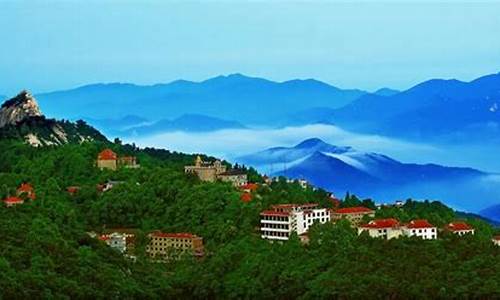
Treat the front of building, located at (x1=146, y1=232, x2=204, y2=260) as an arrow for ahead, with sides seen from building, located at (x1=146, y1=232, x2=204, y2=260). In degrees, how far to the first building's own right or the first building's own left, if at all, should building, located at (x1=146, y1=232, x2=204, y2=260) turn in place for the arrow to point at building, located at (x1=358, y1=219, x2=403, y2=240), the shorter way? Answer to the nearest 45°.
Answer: approximately 90° to the first building's own left

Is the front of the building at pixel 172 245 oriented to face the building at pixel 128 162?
no

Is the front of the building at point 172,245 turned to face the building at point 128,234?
no

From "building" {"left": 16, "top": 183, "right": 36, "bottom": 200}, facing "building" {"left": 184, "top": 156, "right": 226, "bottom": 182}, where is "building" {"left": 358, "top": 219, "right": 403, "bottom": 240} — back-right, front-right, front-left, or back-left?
front-right

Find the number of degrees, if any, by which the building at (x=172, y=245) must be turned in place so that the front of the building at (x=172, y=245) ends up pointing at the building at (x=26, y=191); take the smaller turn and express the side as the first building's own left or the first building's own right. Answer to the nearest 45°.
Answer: approximately 135° to the first building's own right

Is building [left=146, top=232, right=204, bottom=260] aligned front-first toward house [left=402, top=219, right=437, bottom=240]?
no

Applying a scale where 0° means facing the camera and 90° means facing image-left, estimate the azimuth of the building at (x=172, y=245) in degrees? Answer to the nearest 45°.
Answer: approximately 0°

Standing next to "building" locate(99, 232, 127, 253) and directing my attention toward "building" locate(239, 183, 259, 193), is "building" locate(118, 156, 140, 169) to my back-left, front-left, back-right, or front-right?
front-left

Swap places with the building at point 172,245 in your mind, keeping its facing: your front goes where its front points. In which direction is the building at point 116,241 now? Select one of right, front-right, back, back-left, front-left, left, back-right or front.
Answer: right

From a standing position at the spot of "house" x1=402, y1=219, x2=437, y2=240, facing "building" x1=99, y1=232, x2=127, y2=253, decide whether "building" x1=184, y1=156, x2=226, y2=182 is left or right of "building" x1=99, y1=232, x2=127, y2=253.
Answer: right

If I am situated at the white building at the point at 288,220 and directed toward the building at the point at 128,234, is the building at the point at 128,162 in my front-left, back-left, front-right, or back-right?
front-right

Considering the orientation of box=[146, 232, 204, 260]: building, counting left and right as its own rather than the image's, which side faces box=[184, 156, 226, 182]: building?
back
